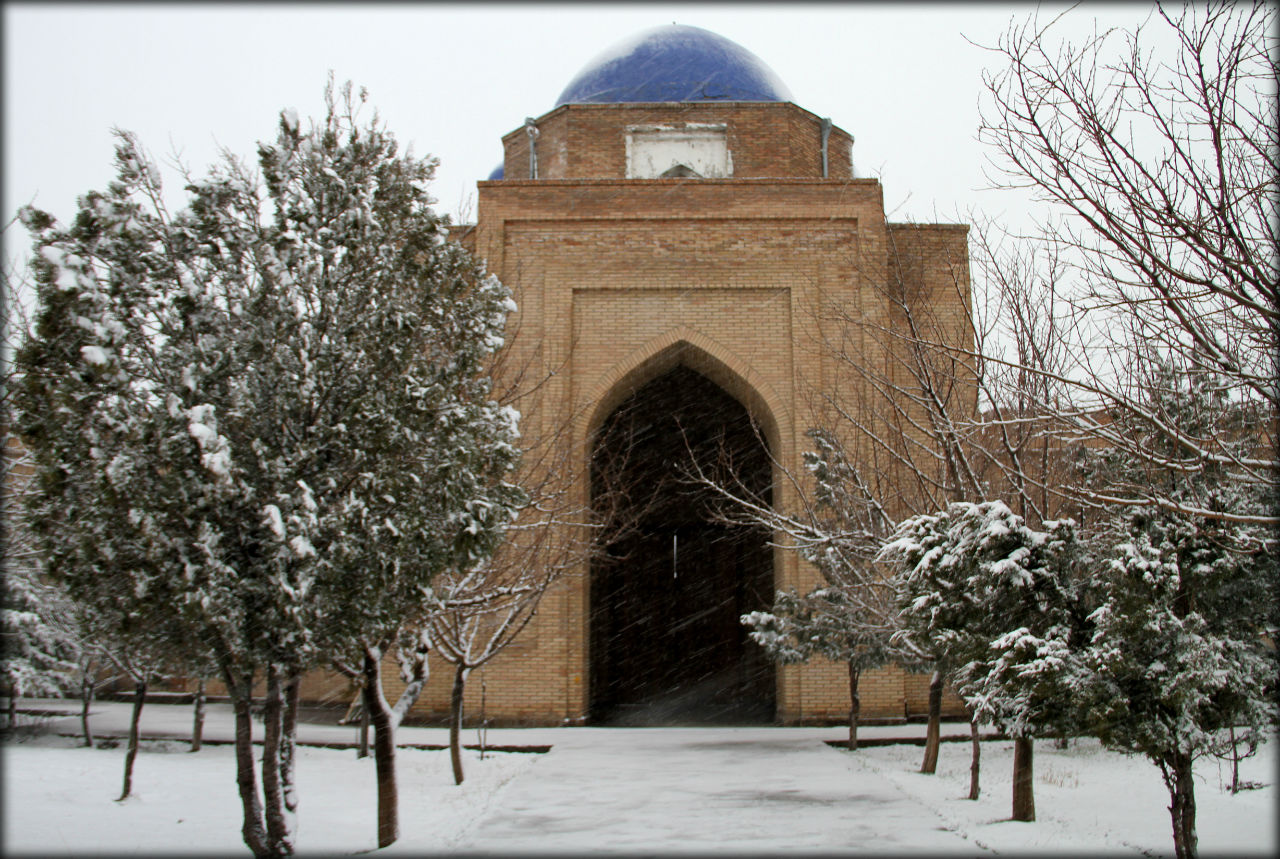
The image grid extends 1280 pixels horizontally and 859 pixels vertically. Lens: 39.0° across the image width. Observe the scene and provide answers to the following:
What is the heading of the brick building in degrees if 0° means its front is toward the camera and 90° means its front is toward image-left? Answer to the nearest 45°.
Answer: approximately 0°

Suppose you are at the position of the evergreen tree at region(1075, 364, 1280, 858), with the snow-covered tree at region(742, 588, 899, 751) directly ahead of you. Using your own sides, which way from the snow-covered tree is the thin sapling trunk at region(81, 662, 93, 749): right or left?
left

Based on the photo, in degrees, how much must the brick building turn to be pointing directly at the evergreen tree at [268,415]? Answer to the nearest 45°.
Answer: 0° — it already faces it

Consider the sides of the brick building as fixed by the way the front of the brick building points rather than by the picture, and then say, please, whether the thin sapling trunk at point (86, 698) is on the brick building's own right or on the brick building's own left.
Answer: on the brick building's own right
